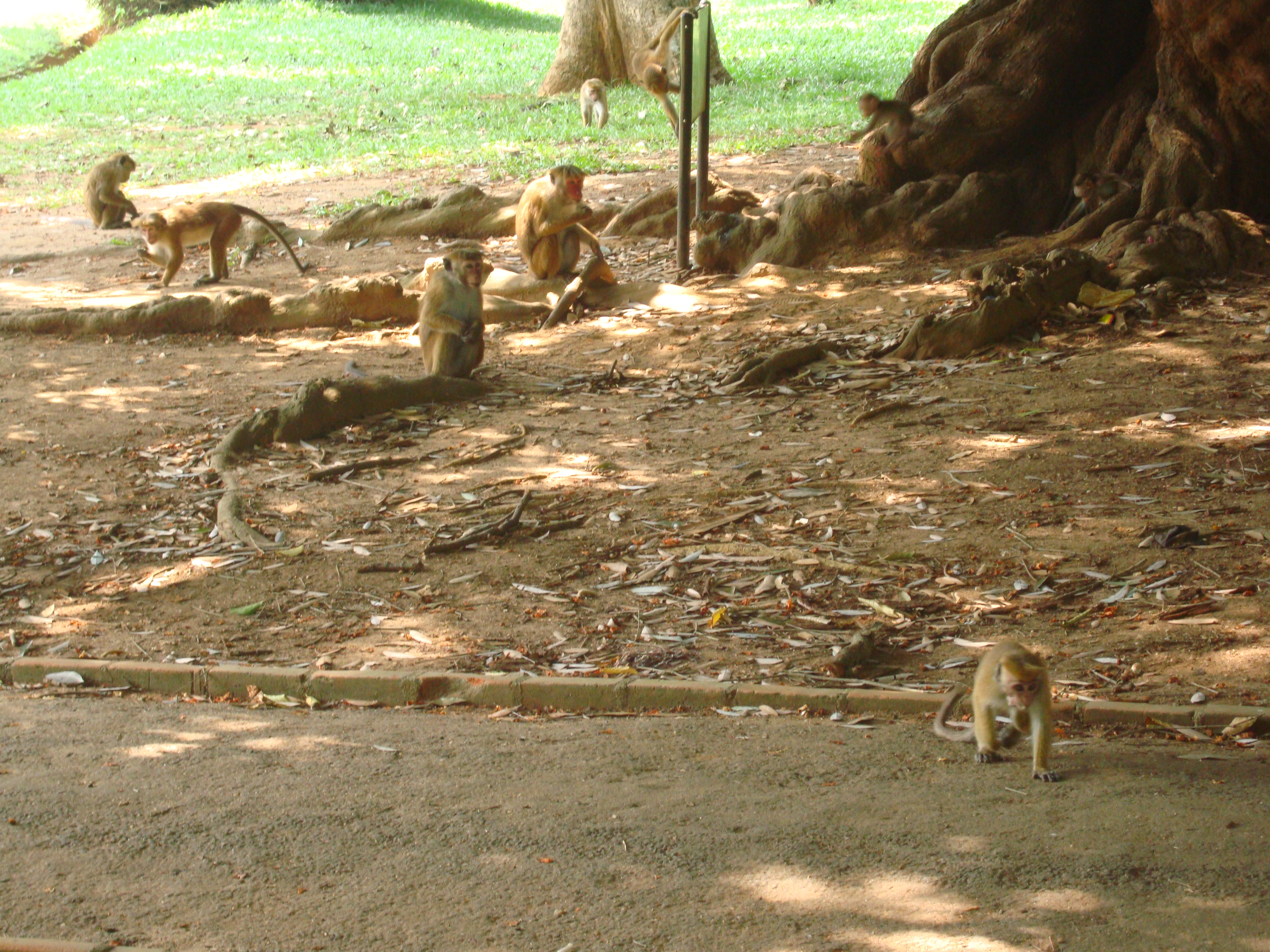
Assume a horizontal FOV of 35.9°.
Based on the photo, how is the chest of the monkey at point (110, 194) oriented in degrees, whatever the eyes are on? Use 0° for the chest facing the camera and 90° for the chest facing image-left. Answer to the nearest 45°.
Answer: approximately 270°

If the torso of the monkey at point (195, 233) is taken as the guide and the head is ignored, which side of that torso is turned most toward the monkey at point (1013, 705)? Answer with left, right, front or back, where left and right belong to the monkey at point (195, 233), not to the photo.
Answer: left

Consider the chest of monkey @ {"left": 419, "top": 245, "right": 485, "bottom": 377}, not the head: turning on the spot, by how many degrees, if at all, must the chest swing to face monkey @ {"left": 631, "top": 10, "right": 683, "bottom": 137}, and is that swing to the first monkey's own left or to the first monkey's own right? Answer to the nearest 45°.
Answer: approximately 135° to the first monkey's own left

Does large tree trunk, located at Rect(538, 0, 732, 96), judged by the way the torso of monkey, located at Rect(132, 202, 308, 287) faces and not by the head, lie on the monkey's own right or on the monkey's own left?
on the monkey's own right

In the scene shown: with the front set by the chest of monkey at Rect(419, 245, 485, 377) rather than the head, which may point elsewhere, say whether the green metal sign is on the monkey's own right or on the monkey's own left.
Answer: on the monkey's own left

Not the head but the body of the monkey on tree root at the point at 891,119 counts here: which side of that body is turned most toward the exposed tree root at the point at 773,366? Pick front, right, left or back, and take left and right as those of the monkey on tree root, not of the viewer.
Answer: left

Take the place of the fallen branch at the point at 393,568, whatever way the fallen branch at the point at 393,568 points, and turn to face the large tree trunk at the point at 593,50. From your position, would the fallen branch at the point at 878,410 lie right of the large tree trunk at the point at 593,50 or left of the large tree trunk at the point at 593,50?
right

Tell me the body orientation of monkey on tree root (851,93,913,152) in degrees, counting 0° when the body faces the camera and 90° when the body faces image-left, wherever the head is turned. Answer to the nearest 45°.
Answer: approximately 90°

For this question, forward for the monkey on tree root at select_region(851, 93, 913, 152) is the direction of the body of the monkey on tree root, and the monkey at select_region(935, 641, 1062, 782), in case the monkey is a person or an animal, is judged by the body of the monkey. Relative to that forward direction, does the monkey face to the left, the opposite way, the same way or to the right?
to the left

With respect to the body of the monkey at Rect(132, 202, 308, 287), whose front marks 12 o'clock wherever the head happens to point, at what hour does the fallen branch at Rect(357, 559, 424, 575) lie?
The fallen branch is roughly at 9 o'clock from the monkey.
